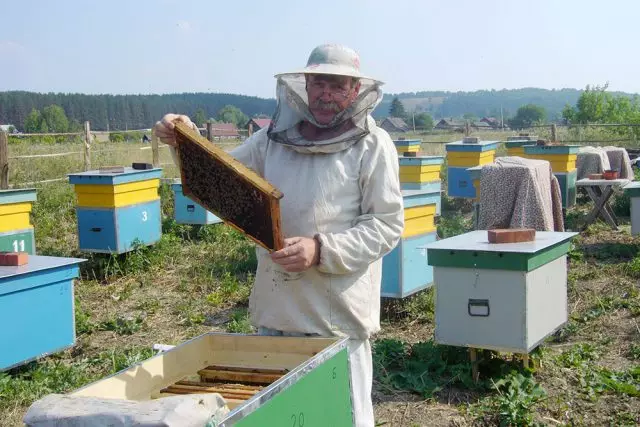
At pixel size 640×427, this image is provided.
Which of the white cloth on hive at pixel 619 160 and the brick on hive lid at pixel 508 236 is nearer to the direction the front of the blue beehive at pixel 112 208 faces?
the brick on hive lid

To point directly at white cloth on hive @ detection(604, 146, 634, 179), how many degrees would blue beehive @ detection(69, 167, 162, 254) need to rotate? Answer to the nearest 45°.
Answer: approximately 135° to its left

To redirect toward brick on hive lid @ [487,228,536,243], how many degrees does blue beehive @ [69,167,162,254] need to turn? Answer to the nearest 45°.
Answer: approximately 90° to its left

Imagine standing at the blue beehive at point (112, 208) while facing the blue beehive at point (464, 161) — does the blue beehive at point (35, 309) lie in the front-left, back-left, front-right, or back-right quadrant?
back-right
